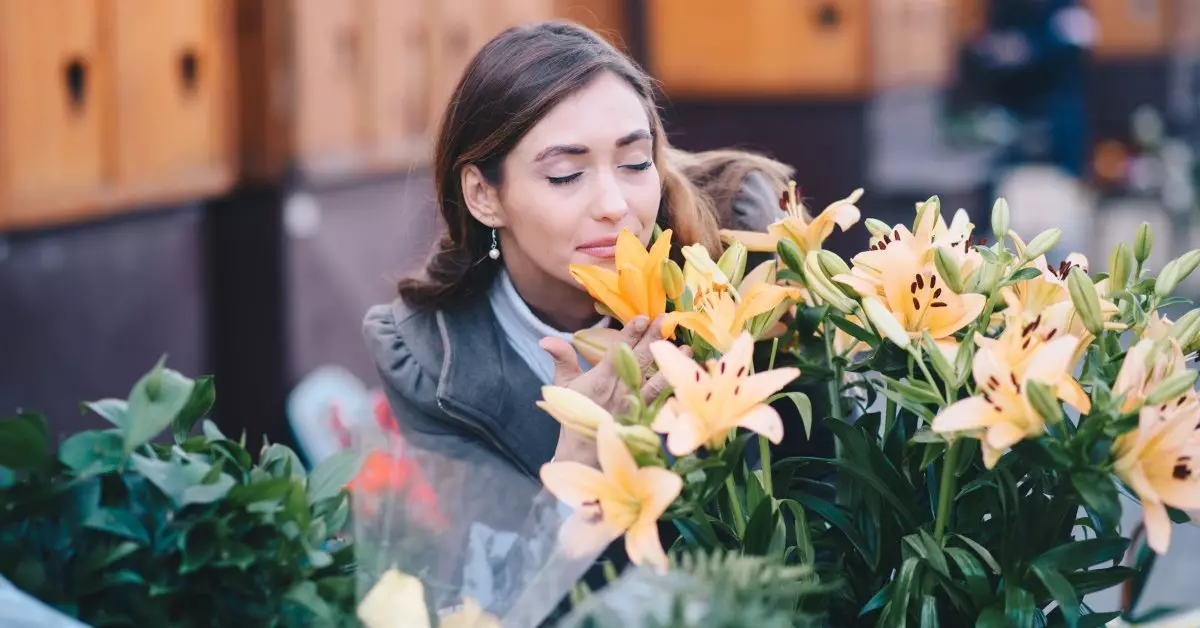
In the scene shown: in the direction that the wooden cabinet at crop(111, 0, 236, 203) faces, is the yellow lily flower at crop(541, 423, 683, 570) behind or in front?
in front

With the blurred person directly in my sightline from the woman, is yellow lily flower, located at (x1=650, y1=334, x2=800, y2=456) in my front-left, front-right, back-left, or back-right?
back-right

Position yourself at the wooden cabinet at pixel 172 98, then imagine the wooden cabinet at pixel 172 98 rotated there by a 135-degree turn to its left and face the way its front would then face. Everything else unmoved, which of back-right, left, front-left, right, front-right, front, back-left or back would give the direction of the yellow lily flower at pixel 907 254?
back-right

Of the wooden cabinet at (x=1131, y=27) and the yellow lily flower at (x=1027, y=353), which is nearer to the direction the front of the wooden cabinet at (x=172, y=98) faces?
the yellow lily flower

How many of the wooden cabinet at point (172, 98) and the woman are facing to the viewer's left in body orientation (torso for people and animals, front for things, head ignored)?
0

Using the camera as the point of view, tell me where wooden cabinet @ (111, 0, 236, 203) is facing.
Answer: facing the viewer

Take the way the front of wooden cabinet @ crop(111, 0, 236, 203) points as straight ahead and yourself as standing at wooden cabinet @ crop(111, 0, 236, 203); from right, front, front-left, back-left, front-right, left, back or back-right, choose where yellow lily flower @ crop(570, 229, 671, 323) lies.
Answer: front

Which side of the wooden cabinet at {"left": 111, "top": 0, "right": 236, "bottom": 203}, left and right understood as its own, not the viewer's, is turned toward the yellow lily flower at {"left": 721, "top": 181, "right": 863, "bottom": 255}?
front

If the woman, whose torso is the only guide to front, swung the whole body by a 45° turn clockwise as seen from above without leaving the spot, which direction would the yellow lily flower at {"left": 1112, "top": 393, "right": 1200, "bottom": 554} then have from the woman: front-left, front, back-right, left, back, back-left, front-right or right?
front-left

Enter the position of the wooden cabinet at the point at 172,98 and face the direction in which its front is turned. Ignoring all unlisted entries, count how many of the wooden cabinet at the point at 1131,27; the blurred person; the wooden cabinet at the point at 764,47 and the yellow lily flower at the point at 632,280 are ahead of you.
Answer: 1

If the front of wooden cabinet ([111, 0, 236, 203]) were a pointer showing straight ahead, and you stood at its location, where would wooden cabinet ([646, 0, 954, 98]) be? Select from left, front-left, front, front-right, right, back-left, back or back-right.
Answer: back-left

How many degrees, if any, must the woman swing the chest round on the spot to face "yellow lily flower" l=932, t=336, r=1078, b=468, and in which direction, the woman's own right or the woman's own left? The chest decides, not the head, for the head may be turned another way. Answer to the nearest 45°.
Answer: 0° — they already face it

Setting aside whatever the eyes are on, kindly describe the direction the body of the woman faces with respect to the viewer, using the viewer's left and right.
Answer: facing the viewer and to the right of the viewer

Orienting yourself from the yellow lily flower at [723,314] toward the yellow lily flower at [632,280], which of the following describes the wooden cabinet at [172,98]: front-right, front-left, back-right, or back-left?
front-right
